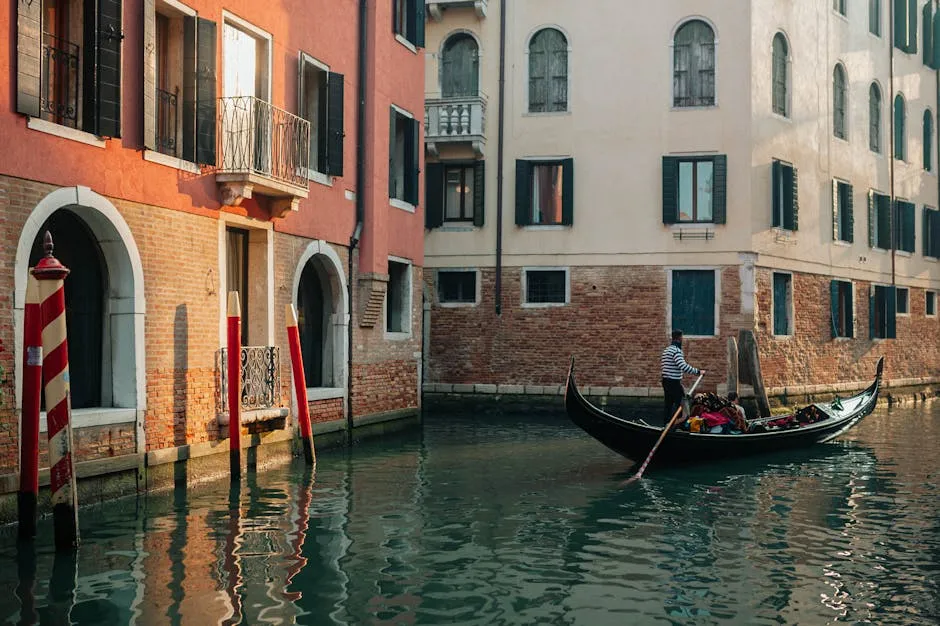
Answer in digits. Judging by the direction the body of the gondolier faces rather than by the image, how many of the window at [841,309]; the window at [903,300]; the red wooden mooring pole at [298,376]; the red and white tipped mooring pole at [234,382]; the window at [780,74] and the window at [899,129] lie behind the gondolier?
2

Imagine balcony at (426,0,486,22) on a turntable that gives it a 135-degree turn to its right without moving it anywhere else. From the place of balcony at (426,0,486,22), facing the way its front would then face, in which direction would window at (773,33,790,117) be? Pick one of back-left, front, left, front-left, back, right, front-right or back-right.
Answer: back-right

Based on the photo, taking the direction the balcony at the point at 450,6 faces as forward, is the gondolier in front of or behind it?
in front

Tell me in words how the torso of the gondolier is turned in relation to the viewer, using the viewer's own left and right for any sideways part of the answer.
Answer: facing away from the viewer and to the right of the viewer

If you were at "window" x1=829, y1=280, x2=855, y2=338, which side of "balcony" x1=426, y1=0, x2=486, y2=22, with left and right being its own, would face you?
left

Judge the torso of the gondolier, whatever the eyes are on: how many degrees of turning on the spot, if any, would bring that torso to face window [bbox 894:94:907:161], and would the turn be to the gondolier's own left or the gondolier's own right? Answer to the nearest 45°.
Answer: approximately 45° to the gondolier's own left

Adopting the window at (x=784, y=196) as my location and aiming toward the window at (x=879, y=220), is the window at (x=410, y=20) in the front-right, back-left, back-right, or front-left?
back-left

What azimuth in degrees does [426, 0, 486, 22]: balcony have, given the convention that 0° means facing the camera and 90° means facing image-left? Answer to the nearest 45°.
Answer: approximately 0°
